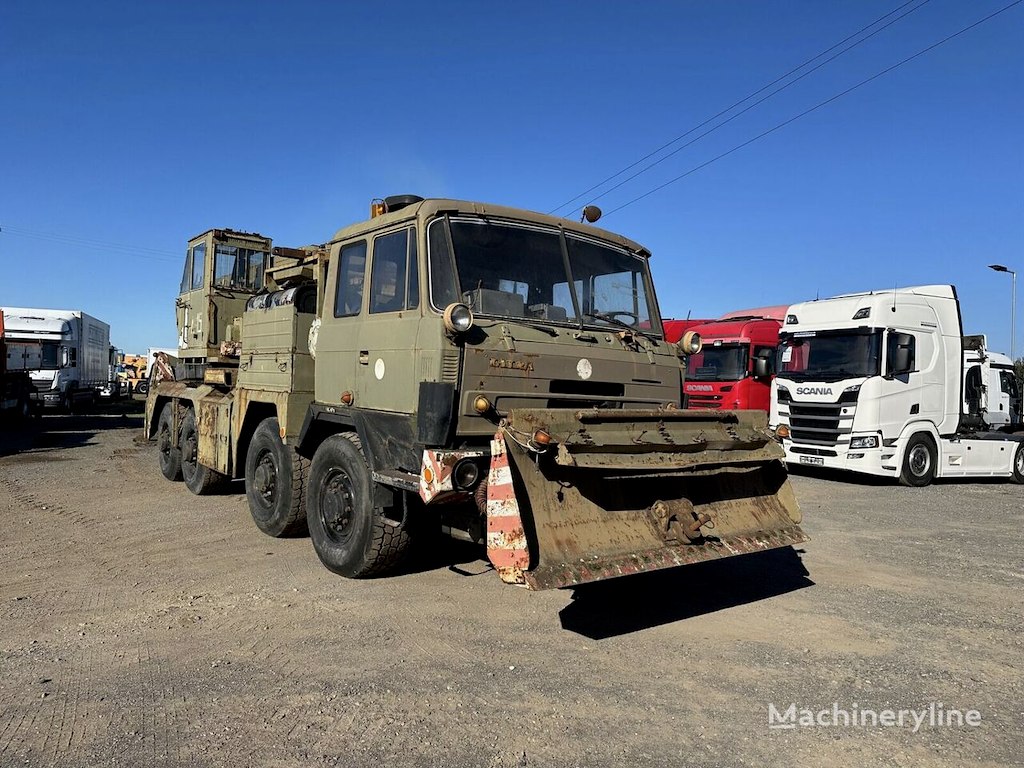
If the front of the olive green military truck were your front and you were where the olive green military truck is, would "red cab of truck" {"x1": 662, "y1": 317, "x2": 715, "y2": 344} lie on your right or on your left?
on your left

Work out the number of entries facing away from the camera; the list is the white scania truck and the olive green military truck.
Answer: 0

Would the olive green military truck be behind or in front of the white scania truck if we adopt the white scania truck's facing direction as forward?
in front

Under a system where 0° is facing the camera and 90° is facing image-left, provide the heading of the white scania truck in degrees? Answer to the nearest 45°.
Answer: approximately 45°

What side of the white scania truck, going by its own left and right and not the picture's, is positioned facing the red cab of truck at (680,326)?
right

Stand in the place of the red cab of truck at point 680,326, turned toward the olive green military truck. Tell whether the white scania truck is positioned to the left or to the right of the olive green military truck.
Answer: left

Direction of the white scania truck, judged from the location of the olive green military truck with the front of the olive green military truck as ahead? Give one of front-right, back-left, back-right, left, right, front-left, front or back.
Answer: left
